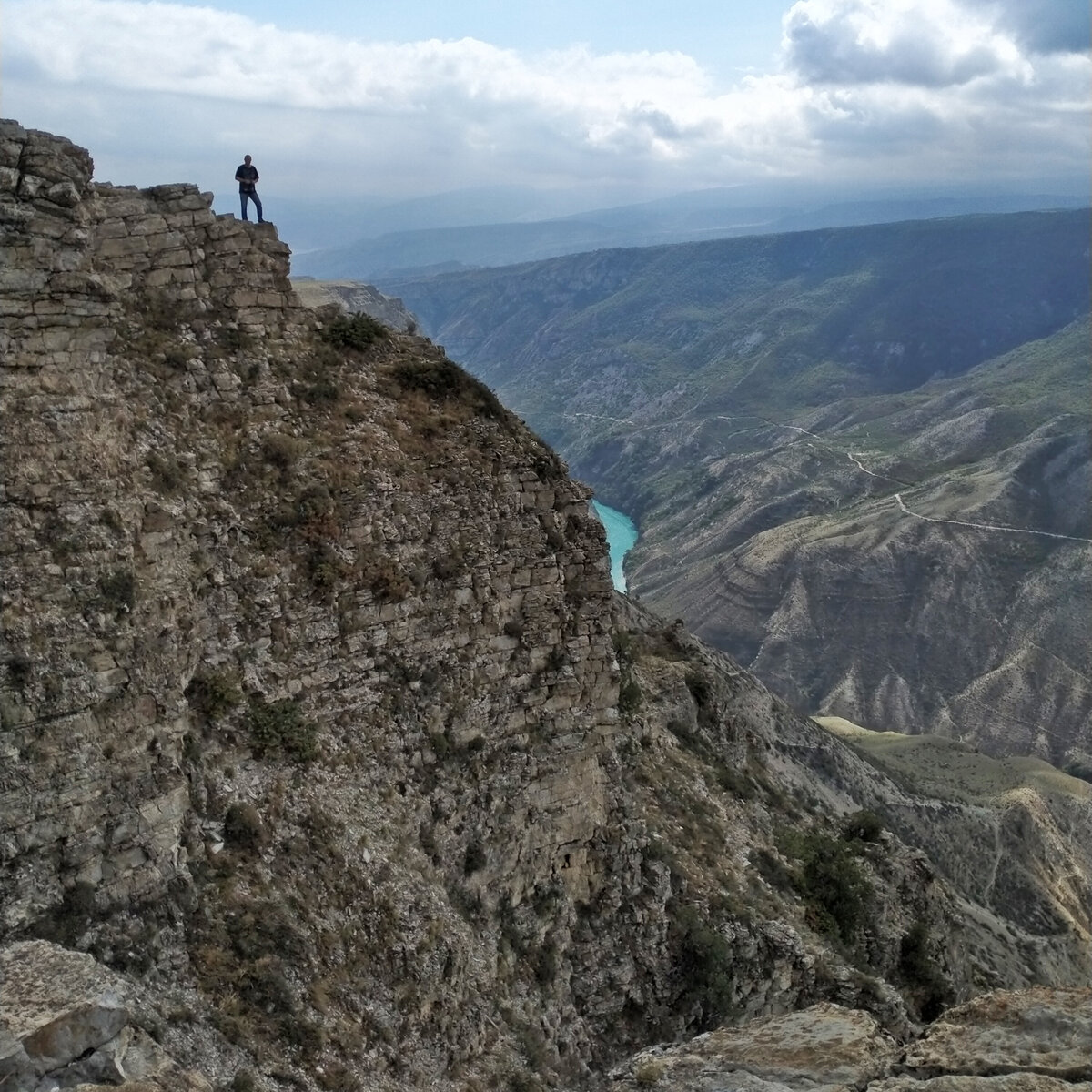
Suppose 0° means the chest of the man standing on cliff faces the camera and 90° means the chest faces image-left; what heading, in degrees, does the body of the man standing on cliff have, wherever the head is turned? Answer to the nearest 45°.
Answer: approximately 0°

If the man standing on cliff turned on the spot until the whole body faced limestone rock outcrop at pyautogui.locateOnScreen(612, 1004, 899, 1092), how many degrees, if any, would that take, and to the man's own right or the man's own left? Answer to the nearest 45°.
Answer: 0° — they already face it

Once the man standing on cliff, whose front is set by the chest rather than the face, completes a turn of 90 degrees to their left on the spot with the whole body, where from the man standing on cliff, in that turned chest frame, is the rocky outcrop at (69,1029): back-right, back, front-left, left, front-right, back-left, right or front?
right

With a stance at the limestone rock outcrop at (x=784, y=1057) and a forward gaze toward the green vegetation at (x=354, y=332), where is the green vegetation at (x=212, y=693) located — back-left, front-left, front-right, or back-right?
front-left

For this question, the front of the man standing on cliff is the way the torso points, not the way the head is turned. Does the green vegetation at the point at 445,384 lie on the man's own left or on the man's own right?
on the man's own left

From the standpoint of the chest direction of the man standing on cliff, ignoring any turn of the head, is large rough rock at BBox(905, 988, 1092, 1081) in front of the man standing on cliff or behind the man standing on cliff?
in front

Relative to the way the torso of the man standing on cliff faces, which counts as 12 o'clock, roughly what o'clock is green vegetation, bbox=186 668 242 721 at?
The green vegetation is roughly at 12 o'clock from the man standing on cliff.

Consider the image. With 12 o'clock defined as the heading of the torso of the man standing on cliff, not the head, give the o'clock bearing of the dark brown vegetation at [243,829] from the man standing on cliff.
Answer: The dark brown vegetation is roughly at 12 o'clock from the man standing on cliff.

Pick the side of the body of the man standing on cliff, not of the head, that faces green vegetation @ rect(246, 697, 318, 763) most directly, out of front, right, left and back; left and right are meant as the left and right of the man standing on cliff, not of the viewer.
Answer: front

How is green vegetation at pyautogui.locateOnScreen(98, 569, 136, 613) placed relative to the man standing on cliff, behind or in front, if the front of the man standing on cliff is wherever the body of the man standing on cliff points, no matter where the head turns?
in front
